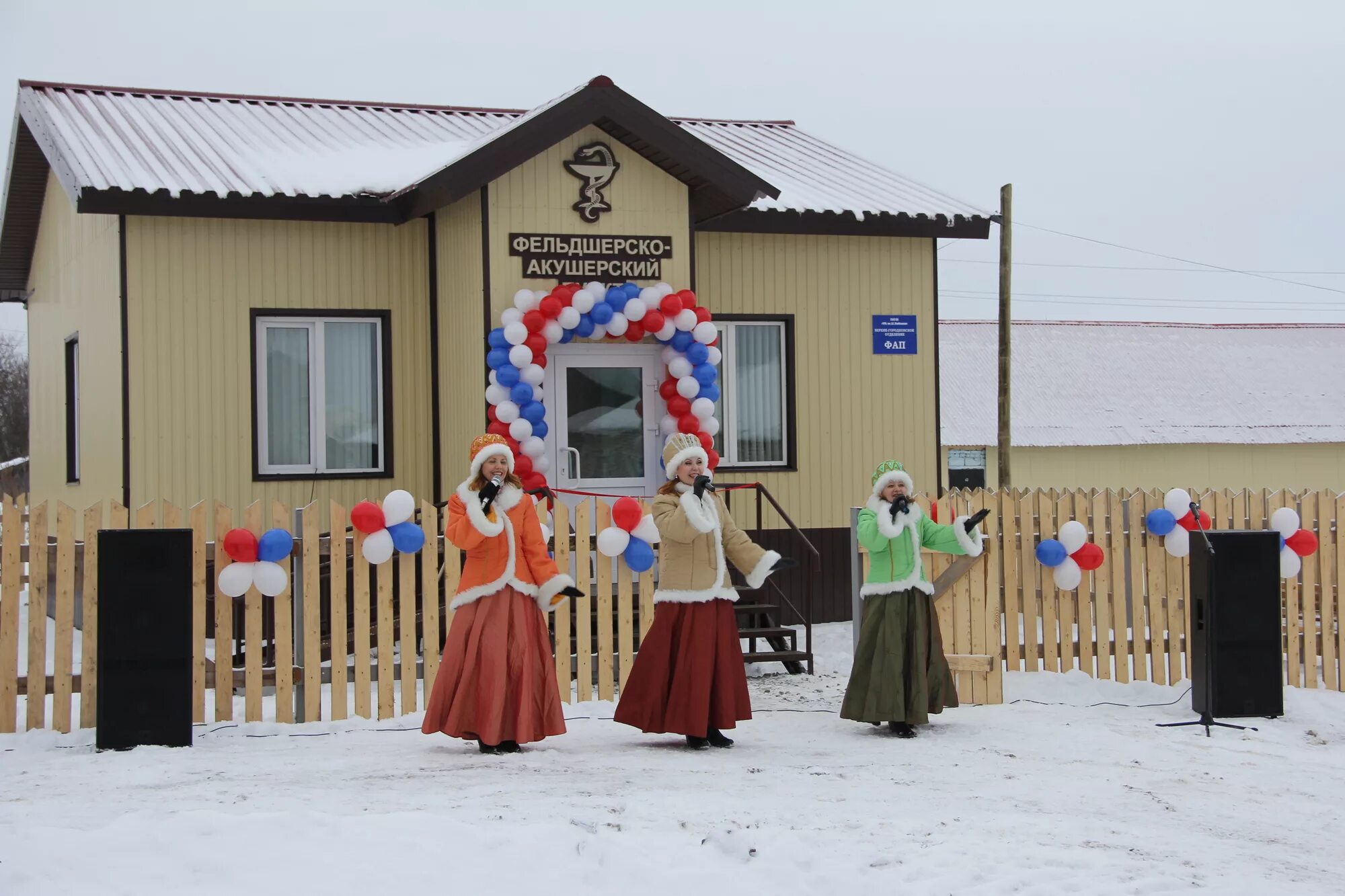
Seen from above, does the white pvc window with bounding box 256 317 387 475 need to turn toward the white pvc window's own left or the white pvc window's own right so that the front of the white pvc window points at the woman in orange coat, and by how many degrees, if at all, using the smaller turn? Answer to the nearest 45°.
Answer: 0° — it already faces them

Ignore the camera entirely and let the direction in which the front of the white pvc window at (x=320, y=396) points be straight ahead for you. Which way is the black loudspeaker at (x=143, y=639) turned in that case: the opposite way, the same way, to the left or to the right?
the same way

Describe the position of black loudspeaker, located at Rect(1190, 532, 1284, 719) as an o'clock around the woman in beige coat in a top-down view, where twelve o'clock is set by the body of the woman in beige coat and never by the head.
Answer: The black loudspeaker is roughly at 10 o'clock from the woman in beige coat.

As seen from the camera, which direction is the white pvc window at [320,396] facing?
toward the camera

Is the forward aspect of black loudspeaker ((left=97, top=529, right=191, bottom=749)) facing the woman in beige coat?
no

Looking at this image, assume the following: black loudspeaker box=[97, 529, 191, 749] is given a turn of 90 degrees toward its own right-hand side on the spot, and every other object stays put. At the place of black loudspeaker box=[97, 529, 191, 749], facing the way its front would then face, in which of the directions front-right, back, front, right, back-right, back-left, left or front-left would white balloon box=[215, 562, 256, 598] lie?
back-right

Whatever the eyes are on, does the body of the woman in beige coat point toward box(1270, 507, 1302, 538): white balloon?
no

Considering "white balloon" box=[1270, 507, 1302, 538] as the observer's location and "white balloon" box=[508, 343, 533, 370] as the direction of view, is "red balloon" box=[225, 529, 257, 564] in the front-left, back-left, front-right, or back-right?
front-left

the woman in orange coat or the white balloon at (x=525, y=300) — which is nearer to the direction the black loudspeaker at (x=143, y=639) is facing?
the woman in orange coat

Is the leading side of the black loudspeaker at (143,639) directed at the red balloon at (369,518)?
no

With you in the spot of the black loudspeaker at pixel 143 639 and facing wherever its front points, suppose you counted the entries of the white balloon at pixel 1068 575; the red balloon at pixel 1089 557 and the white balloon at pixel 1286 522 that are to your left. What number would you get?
3

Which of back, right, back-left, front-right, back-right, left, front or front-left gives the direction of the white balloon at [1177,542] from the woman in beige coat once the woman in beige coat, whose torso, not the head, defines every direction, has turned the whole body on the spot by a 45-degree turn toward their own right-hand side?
back-left

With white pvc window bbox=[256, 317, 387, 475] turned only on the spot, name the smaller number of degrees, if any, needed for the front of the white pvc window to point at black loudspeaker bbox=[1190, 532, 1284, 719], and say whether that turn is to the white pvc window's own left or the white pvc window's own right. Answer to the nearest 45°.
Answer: approximately 45° to the white pvc window's own left

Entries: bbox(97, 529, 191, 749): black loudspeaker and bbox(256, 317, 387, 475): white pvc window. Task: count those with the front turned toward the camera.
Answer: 2

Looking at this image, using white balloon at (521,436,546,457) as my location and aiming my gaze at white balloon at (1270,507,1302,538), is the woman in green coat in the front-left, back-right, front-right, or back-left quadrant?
front-right

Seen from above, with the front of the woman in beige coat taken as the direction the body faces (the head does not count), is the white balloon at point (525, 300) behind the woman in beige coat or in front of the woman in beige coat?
behind

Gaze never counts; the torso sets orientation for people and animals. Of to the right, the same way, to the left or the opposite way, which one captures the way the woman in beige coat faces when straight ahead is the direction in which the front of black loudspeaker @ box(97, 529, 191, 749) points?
the same way

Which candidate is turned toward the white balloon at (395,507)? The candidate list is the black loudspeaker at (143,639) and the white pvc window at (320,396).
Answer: the white pvc window

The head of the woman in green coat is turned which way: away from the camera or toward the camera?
toward the camera

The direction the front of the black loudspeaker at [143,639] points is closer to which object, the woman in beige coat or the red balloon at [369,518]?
the woman in beige coat

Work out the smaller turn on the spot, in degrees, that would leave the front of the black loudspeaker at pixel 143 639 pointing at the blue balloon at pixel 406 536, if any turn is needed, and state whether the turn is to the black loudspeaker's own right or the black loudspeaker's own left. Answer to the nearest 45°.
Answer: approximately 90° to the black loudspeaker's own left

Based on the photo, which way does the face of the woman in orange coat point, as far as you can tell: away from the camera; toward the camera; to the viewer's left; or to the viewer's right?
toward the camera
